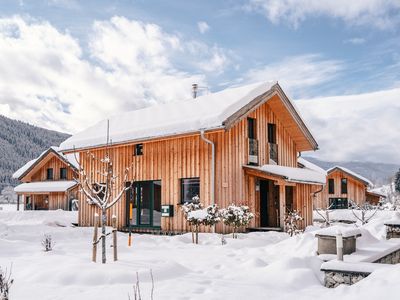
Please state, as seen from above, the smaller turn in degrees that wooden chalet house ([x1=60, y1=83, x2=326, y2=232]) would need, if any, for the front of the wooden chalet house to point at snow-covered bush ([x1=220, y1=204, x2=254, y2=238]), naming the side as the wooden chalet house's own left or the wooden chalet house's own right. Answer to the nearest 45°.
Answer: approximately 45° to the wooden chalet house's own right

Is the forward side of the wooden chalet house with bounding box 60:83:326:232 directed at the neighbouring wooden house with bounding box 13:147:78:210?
no

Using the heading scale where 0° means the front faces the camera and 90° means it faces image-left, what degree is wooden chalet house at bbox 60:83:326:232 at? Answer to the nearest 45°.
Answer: approximately 315°

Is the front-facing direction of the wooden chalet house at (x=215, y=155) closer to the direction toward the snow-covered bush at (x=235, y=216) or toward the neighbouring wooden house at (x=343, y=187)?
the snow-covered bush
